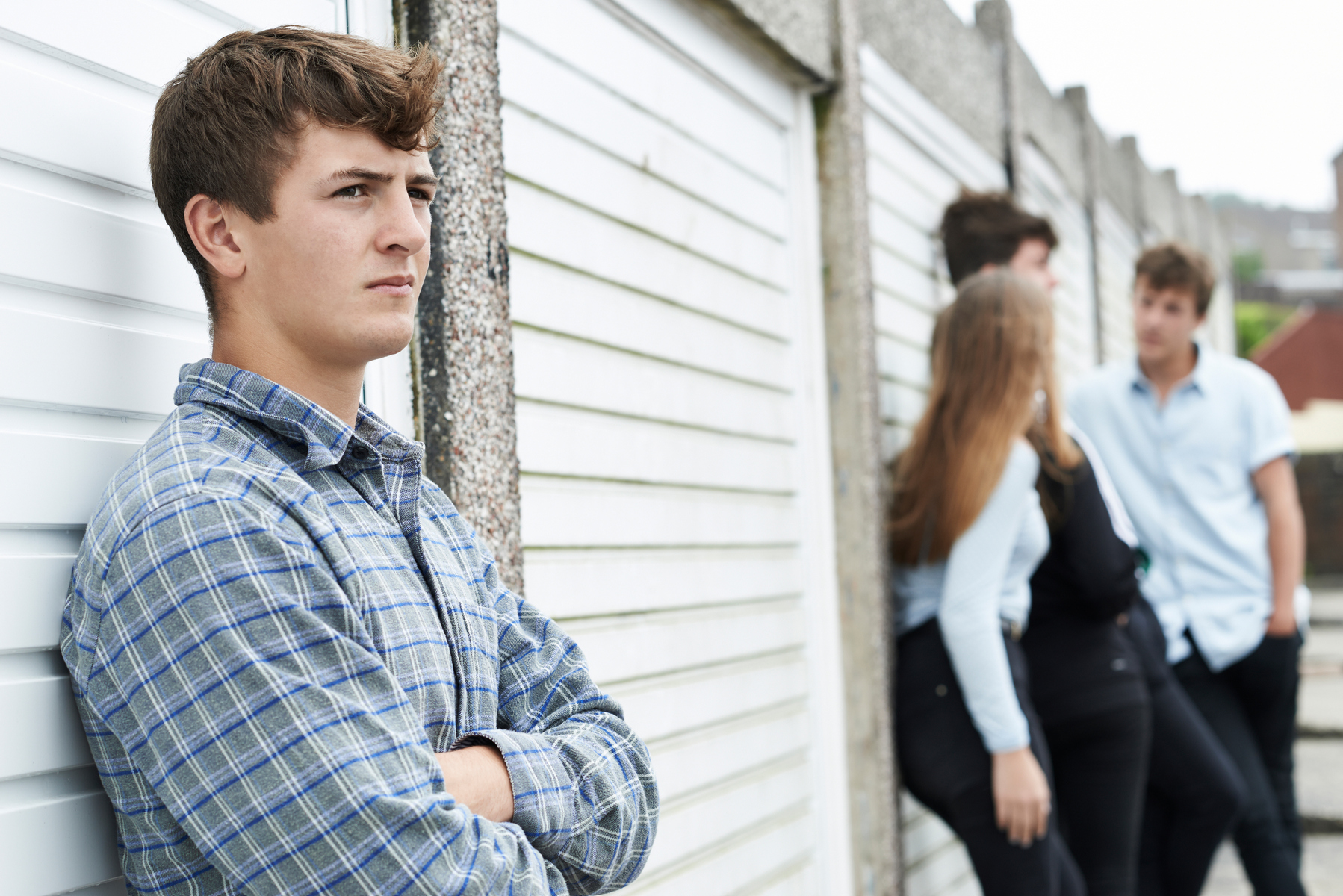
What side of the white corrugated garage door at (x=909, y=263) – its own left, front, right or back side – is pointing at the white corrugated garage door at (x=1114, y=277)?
left

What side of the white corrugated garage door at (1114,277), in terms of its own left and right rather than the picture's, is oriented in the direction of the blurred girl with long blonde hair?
right

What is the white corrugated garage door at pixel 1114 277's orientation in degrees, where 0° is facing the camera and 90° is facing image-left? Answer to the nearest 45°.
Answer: approximately 270°

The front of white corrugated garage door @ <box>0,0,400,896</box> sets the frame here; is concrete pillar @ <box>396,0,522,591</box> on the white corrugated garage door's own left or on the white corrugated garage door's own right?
on the white corrugated garage door's own left

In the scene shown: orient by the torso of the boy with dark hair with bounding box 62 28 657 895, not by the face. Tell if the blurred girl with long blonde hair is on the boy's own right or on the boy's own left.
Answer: on the boy's own left

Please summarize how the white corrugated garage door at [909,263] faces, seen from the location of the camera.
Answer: facing to the right of the viewer

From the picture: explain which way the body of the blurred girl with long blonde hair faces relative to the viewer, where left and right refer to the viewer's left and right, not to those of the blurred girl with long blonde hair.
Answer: facing to the right of the viewer

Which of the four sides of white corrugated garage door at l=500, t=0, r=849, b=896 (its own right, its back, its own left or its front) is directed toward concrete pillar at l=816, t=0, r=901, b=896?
left

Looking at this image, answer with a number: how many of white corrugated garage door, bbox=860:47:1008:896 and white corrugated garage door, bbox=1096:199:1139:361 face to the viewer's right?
2
